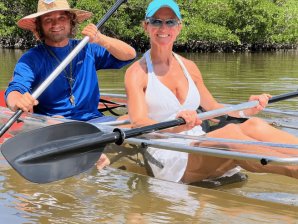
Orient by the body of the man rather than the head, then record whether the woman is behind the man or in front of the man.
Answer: in front

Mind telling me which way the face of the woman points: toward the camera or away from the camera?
toward the camera

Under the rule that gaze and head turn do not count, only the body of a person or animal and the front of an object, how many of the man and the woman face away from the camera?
0

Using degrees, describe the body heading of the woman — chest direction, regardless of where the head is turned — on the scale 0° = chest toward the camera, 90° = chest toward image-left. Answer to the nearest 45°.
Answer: approximately 315°

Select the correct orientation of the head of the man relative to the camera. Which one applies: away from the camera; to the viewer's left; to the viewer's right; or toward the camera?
toward the camera

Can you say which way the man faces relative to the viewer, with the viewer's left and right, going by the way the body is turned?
facing the viewer
